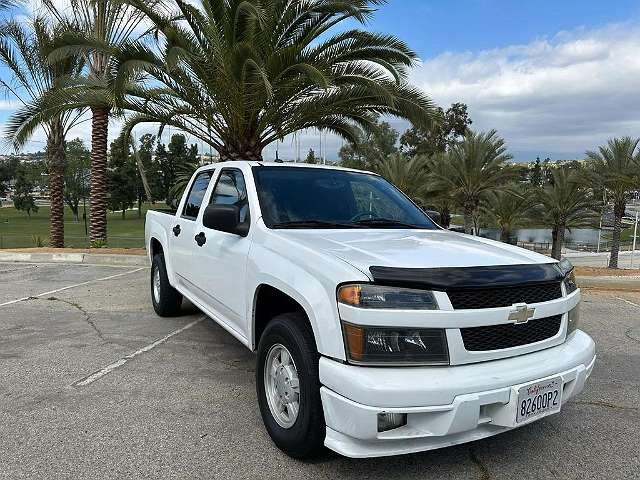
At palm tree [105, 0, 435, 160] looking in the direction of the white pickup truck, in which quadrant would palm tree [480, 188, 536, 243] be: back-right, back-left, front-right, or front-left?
back-left

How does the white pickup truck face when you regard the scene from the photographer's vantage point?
facing the viewer and to the right of the viewer

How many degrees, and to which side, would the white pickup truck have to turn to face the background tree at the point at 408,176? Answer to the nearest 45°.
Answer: approximately 135° to its left

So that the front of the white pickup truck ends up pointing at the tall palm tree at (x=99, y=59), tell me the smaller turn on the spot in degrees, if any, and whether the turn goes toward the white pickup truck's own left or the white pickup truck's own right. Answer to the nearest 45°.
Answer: approximately 180°

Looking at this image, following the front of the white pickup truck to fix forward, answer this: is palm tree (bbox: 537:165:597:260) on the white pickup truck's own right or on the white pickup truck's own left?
on the white pickup truck's own left

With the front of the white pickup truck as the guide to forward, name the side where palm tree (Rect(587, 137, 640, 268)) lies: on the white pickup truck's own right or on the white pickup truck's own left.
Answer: on the white pickup truck's own left

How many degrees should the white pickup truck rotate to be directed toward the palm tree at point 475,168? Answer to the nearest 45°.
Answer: approximately 135° to its left

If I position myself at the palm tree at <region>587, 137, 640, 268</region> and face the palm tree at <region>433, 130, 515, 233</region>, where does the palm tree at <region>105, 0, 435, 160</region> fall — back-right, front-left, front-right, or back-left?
front-left

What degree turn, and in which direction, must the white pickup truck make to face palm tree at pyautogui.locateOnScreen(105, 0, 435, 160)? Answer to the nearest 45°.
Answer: approximately 135° to its left

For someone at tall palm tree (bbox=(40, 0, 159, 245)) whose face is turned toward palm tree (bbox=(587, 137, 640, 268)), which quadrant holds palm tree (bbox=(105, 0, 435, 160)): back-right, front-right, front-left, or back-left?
front-right

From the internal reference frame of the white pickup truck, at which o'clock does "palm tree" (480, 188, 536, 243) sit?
The palm tree is roughly at 8 o'clock from the white pickup truck.
